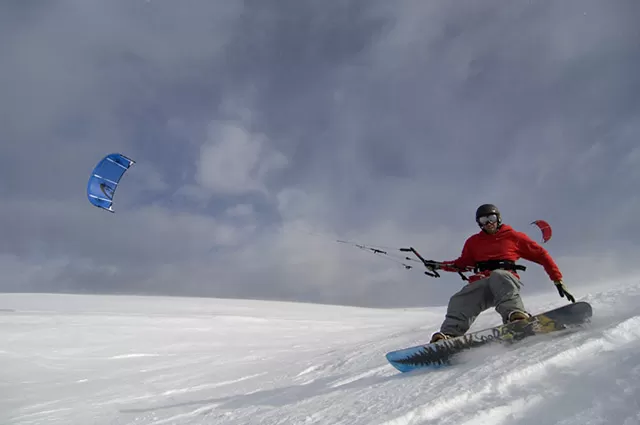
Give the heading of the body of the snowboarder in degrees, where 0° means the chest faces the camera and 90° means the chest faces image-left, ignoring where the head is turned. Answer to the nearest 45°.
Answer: approximately 0°

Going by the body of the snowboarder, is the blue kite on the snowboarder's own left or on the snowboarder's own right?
on the snowboarder's own right

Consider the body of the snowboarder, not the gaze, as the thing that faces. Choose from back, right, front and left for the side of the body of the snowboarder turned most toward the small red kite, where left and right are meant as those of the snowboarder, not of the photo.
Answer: back
